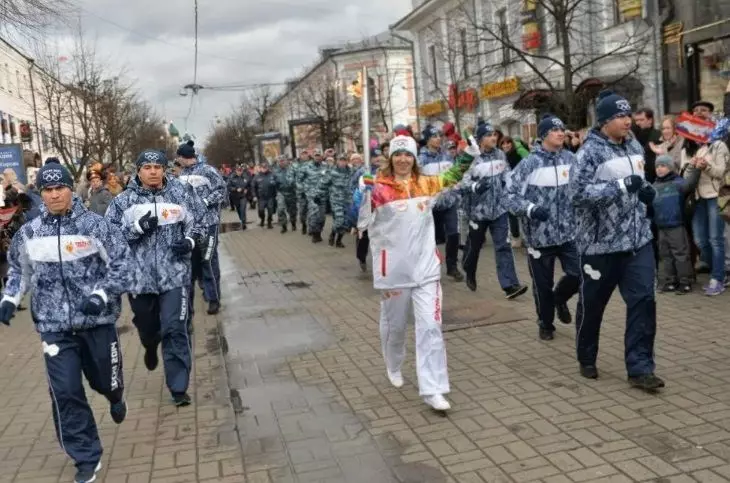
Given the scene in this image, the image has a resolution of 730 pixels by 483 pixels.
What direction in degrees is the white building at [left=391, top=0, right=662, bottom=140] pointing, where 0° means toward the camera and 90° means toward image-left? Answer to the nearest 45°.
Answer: approximately 45°

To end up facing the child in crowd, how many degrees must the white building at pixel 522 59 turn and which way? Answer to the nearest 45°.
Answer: approximately 45° to its left

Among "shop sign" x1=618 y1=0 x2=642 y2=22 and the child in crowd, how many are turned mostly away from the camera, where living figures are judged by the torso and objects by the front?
0

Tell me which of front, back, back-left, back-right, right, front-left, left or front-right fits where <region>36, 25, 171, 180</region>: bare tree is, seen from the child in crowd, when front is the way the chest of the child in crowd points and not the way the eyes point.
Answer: right

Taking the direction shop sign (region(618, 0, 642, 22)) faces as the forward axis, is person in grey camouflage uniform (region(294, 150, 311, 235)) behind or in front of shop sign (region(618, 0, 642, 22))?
in front

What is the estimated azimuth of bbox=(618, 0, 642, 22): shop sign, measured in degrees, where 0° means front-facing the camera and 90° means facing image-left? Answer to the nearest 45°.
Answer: approximately 45°

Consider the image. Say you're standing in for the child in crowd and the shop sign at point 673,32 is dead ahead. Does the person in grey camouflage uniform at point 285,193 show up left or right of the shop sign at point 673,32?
left

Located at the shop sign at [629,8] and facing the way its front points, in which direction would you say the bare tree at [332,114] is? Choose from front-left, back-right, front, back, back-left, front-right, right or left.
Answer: right

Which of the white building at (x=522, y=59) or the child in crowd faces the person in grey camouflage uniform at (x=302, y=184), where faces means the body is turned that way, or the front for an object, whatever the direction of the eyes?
the white building

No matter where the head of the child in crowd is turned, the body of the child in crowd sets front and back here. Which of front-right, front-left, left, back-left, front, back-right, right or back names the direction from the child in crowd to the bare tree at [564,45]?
back-right

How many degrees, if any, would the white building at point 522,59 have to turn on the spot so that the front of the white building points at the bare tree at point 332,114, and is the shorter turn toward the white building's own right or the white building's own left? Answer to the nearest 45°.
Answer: approximately 90° to the white building's own right
